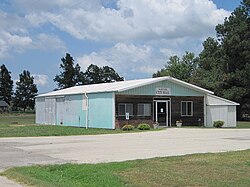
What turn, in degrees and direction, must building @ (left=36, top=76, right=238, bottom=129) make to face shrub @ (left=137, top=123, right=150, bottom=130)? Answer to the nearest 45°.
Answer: approximately 45° to its right

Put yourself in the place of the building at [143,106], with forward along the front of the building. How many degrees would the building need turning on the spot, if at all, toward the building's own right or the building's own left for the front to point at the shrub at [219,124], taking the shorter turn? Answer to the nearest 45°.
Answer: approximately 45° to the building's own left

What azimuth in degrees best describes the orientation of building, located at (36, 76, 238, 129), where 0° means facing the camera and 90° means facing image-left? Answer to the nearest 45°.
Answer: approximately 315°

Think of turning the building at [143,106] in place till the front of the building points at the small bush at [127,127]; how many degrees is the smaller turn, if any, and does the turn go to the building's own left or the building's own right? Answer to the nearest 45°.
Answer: approximately 45° to the building's own right
